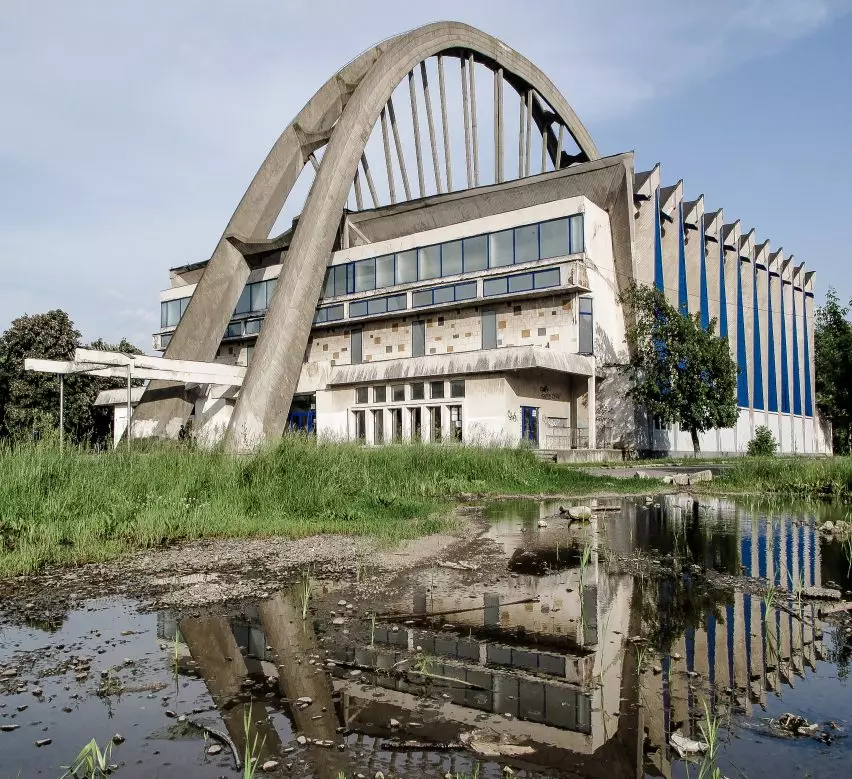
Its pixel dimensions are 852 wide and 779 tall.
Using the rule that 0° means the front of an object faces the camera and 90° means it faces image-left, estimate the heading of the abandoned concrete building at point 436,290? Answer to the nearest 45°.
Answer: approximately 45°

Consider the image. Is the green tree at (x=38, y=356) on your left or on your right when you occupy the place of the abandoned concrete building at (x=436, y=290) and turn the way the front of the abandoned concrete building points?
on your right
